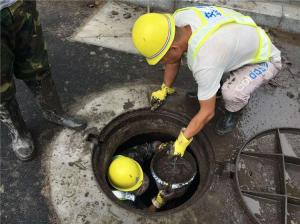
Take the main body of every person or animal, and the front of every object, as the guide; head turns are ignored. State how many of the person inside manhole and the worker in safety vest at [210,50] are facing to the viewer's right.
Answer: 1

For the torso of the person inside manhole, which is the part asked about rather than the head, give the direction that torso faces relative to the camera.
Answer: to the viewer's right

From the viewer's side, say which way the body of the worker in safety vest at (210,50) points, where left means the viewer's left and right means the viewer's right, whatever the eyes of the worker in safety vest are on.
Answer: facing the viewer and to the left of the viewer

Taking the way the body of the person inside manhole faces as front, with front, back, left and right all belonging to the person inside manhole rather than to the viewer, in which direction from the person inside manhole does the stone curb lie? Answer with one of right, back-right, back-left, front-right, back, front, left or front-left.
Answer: front-left

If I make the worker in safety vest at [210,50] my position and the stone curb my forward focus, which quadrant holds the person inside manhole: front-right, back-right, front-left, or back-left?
back-left

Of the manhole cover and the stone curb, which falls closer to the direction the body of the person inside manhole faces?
the manhole cover
